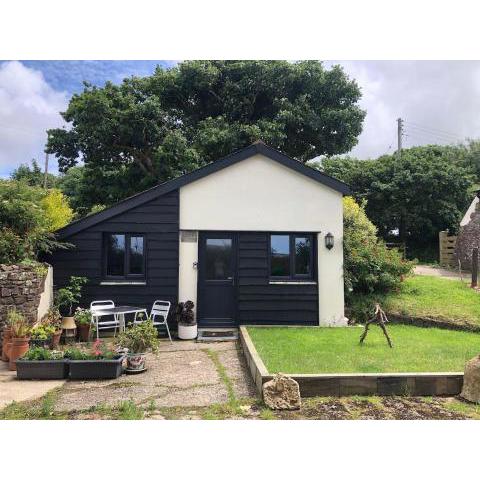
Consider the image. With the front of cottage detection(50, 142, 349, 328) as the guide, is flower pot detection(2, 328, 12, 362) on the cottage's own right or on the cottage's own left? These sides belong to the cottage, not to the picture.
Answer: on the cottage's own right

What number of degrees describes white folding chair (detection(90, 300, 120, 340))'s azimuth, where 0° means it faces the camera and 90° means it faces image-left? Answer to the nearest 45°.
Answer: approximately 315°

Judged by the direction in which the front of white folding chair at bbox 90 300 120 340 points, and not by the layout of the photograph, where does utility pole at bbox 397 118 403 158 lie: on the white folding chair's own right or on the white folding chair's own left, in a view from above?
on the white folding chair's own left

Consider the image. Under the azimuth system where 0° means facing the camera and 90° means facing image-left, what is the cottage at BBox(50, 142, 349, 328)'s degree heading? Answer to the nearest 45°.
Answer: approximately 0°

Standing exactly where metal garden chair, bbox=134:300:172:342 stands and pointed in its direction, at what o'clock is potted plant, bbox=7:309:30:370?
The potted plant is roughly at 12 o'clock from the metal garden chair.

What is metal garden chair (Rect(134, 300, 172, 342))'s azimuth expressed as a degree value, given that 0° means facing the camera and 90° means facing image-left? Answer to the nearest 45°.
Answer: approximately 45°

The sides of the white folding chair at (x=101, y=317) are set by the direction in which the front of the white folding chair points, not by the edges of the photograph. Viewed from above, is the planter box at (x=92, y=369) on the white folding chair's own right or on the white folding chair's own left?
on the white folding chair's own right

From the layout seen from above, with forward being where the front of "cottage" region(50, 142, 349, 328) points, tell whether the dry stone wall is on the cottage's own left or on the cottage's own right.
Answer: on the cottage's own right

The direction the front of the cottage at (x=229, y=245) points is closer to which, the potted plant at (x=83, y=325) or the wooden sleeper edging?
the wooden sleeper edging

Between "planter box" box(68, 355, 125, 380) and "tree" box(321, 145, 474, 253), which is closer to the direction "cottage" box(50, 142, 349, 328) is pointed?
the planter box

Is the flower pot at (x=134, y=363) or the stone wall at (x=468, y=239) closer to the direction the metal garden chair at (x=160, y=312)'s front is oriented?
the flower pot

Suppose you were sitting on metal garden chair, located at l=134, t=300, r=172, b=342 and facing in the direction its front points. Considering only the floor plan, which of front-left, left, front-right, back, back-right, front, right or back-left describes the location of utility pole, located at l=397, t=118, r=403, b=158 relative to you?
back

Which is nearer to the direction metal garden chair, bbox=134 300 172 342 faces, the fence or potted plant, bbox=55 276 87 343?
the potted plant

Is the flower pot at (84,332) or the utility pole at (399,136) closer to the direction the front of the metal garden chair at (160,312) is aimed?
the flower pot

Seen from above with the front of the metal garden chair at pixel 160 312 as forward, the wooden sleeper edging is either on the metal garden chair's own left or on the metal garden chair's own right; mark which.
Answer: on the metal garden chair's own left
